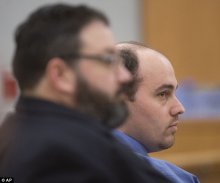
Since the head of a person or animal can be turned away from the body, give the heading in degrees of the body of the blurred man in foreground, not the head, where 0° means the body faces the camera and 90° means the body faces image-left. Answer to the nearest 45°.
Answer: approximately 270°

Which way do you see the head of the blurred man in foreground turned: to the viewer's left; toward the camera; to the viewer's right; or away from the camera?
to the viewer's right
